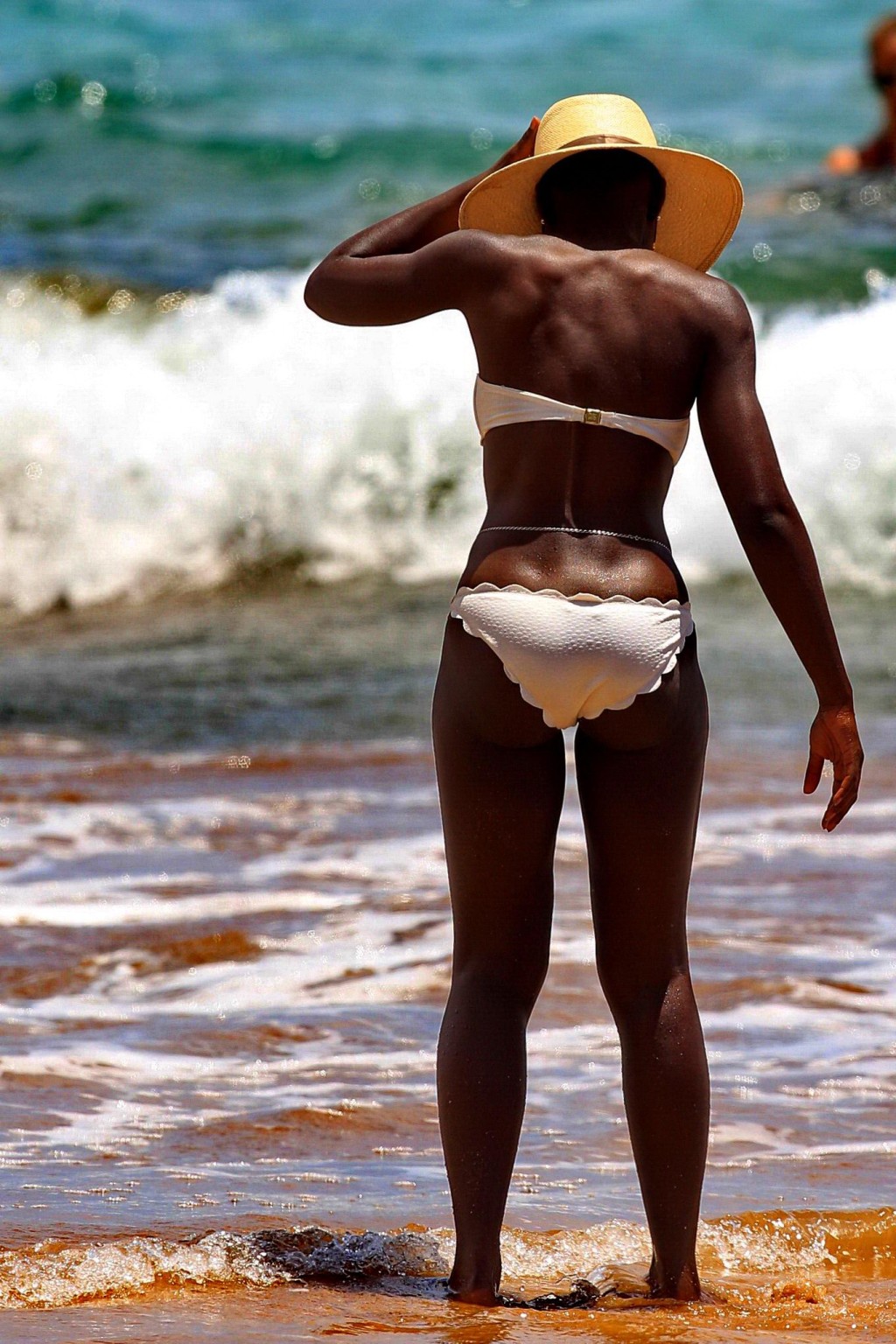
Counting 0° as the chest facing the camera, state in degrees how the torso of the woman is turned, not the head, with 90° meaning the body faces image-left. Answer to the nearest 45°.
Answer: approximately 180°

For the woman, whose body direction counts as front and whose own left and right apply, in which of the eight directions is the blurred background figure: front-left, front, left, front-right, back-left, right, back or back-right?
front

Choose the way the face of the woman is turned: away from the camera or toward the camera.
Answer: away from the camera
